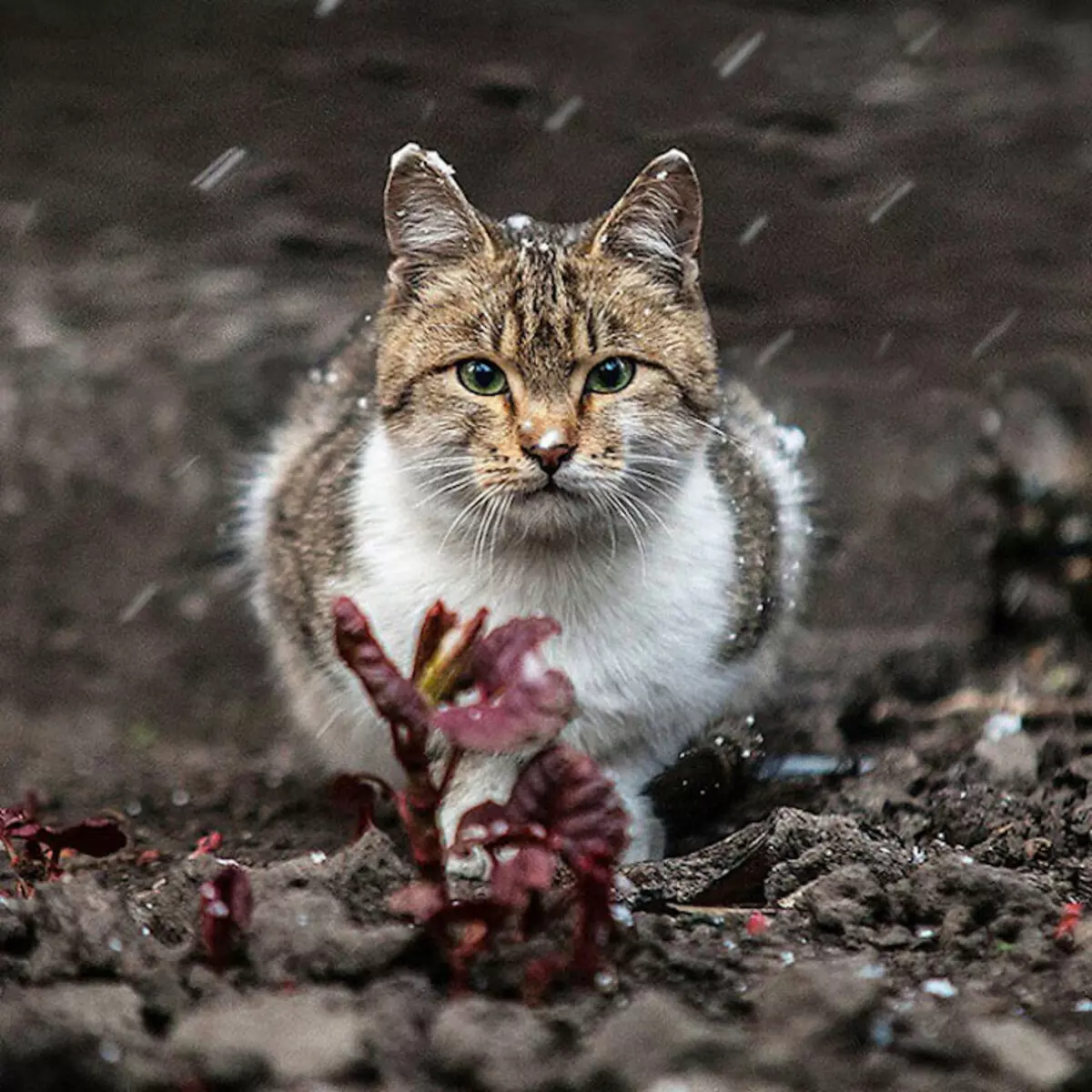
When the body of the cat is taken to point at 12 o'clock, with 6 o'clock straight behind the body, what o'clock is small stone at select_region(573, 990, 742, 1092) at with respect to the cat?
The small stone is roughly at 12 o'clock from the cat.

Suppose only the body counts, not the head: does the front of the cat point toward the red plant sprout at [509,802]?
yes

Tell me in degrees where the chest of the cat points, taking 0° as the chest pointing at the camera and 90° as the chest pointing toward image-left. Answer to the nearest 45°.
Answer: approximately 0°

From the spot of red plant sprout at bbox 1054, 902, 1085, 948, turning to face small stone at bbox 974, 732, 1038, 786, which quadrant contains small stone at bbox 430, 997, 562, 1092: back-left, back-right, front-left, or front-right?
back-left

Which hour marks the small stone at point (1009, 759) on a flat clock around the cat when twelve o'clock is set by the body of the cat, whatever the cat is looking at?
The small stone is roughly at 9 o'clock from the cat.

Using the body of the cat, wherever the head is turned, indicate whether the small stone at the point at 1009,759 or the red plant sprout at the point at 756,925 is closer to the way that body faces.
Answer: the red plant sprout

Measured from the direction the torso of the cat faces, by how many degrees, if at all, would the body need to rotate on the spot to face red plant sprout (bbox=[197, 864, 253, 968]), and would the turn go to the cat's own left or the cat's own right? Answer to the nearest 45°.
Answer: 0° — it already faces it

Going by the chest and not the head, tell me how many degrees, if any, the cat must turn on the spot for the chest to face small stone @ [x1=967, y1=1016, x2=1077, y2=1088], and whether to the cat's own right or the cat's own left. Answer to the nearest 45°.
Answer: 0° — it already faces it

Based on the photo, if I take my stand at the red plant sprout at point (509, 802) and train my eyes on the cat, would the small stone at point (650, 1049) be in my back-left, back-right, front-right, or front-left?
back-right

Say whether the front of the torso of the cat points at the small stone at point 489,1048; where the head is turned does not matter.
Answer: yes
